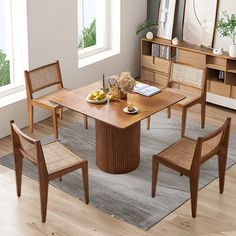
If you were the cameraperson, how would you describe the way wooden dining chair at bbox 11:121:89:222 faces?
facing away from the viewer and to the right of the viewer

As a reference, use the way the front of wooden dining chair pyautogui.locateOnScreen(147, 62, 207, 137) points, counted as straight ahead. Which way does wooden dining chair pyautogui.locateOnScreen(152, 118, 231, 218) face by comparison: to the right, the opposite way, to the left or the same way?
to the right

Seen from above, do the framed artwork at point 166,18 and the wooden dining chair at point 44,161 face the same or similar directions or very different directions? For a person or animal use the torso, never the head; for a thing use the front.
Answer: very different directions

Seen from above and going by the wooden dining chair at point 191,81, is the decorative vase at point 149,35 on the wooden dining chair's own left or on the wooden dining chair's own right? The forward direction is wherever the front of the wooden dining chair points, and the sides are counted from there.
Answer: on the wooden dining chair's own right

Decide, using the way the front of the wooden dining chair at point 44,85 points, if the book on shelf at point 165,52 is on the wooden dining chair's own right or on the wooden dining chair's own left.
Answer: on the wooden dining chair's own left

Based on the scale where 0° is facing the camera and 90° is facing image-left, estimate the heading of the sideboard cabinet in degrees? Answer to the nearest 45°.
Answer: approximately 45°

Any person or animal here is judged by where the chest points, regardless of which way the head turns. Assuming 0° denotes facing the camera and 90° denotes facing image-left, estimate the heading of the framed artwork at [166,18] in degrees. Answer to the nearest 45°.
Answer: approximately 45°

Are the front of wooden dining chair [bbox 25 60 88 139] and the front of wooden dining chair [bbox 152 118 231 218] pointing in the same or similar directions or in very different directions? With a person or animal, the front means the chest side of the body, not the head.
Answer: very different directions

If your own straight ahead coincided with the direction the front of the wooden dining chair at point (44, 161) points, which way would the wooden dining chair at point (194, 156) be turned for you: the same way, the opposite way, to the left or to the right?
to the left

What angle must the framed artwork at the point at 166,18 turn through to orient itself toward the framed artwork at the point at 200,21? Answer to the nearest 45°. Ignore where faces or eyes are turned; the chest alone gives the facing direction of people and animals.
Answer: approximately 90° to its left

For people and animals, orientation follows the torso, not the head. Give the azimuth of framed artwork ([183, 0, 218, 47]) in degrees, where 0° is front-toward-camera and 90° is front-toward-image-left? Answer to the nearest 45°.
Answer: approximately 45°

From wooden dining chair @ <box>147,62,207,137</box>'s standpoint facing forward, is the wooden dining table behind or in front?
in front

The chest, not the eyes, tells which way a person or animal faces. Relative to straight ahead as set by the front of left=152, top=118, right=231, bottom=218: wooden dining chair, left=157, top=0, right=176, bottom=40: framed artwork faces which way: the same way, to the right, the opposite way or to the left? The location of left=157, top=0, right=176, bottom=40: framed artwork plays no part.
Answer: to the left

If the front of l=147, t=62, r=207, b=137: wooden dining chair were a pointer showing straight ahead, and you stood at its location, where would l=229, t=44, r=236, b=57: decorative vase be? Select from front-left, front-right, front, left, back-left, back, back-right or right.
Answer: back

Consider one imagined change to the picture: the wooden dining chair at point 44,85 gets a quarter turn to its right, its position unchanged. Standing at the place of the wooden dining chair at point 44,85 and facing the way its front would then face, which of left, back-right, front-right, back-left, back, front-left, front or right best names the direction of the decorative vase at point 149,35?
back

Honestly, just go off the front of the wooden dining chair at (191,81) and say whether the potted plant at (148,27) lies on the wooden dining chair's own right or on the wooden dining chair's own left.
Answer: on the wooden dining chair's own right

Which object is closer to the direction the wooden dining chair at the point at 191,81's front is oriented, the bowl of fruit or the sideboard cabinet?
the bowl of fruit
